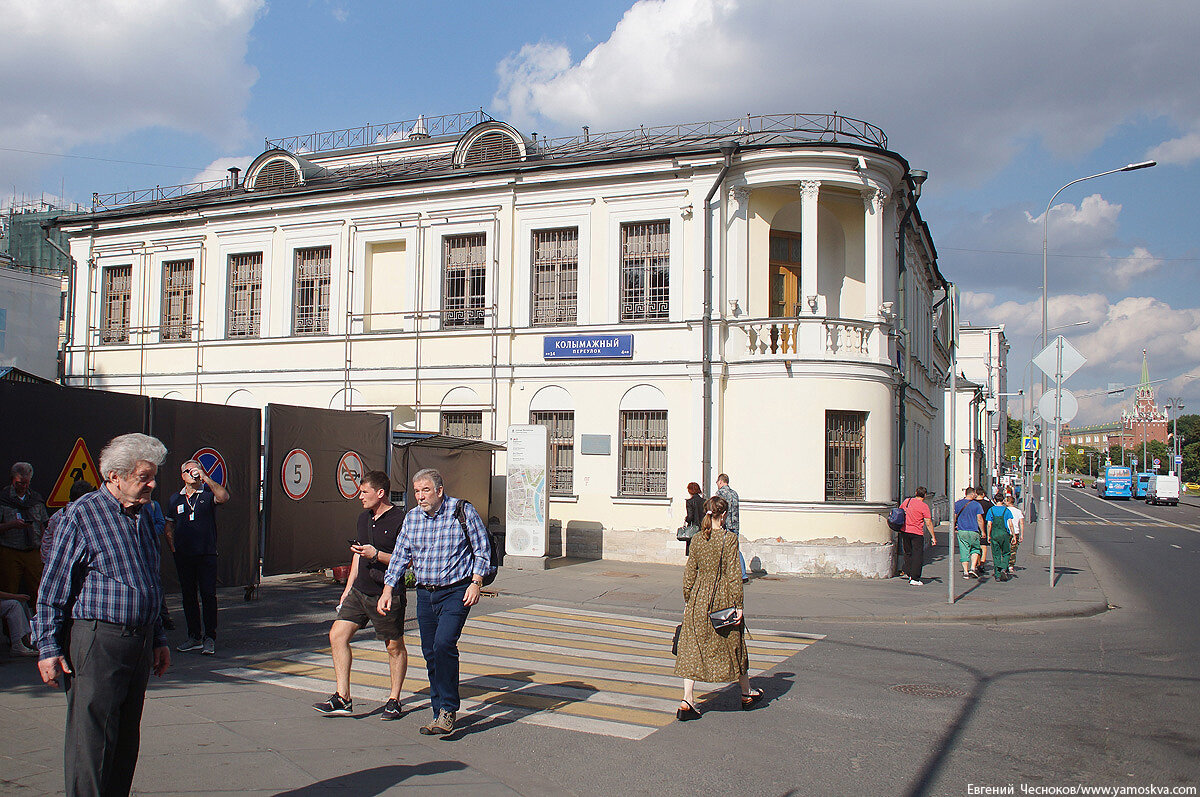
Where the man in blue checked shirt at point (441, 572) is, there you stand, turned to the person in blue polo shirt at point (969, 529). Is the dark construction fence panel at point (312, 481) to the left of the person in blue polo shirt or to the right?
left

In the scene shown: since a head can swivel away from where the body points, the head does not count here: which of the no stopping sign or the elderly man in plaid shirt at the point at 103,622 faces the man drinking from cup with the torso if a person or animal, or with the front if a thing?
the no stopping sign

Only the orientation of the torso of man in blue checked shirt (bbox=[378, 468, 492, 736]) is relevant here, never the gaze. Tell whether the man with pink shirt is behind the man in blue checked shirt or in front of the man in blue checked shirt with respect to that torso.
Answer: behind

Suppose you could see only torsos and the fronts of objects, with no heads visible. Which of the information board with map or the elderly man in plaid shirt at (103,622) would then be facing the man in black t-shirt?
the information board with map

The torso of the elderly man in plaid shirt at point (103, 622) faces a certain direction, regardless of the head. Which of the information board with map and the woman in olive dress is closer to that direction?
the woman in olive dress

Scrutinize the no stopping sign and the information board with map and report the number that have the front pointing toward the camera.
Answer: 2

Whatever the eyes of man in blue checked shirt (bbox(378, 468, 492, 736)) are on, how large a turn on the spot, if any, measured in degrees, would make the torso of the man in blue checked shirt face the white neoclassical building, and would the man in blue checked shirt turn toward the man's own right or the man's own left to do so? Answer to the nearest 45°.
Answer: approximately 135° to the man's own right

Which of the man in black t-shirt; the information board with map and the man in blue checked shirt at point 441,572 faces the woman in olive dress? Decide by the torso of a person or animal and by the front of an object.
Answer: the information board with map

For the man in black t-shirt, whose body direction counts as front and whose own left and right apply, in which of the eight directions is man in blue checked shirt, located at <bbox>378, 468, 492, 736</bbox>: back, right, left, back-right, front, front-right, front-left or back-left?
left

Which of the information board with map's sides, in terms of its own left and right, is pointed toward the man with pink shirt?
left
